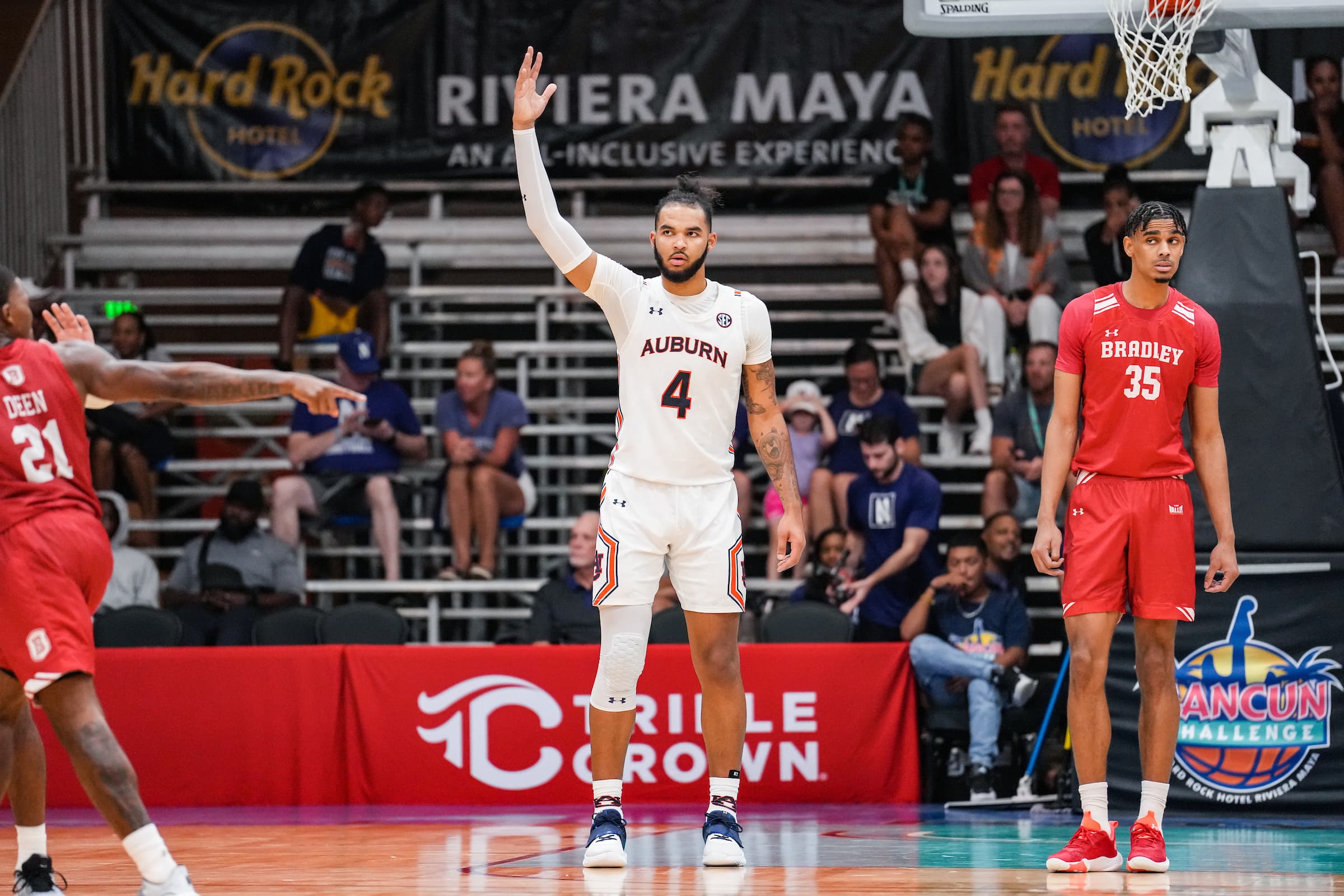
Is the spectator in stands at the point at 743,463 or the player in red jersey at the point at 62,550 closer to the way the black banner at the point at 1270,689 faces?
the player in red jersey

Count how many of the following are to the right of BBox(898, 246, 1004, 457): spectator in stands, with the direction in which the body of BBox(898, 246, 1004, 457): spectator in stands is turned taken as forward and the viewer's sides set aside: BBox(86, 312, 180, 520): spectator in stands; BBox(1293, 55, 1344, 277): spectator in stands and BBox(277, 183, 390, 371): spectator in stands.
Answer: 2

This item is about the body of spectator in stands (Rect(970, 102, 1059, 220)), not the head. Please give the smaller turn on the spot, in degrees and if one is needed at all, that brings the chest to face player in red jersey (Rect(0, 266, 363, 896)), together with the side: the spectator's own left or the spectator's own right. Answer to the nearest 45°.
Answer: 0° — they already face them

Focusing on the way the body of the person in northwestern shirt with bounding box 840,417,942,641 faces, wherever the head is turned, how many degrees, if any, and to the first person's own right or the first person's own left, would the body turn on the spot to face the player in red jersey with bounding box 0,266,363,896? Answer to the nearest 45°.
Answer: approximately 45° to the first person's own left

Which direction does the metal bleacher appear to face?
toward the camera

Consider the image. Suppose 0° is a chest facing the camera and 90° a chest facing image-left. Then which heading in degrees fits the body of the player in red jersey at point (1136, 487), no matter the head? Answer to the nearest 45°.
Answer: approximately 0°

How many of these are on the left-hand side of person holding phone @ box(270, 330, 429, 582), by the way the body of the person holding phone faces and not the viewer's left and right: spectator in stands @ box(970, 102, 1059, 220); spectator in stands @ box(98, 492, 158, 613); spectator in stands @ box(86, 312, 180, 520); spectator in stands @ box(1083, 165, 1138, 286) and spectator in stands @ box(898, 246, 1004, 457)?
3

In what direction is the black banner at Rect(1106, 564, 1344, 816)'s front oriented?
toward the camera

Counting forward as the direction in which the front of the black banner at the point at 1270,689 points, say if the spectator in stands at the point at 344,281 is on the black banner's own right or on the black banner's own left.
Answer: on the black banner's own right

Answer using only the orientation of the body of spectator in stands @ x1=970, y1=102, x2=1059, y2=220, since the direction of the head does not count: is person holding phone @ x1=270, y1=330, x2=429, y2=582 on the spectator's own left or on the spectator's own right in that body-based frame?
on the spectator's own right

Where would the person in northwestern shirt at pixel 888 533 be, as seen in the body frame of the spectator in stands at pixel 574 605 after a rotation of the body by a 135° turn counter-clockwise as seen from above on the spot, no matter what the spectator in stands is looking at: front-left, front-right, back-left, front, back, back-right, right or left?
front-right

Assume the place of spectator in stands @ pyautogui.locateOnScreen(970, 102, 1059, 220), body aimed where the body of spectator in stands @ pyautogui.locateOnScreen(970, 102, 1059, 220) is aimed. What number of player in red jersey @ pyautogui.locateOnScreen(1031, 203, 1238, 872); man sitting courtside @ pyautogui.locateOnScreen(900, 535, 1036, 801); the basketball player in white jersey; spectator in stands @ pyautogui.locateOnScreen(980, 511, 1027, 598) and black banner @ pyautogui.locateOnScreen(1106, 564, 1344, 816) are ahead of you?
5

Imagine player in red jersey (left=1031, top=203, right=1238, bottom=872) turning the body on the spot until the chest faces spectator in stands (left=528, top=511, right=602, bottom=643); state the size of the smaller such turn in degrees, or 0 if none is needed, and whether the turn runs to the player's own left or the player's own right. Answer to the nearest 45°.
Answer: approximately 135° to the player's own right

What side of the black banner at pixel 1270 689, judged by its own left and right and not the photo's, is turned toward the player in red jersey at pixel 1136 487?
front

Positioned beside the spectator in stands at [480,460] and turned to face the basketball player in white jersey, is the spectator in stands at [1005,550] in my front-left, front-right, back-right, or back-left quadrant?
front-left

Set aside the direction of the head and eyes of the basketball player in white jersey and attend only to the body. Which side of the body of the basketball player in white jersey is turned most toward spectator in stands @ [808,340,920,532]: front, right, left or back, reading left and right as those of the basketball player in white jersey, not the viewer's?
back

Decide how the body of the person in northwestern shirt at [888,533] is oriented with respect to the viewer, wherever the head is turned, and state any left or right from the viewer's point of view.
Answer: facing the viewer and to the left of the viewer

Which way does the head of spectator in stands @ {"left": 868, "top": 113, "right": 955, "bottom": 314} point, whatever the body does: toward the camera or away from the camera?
toward the camera

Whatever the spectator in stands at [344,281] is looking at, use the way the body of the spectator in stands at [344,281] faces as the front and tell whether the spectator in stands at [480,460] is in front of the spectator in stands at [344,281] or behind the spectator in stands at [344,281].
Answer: in front
